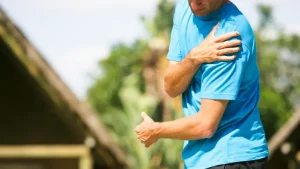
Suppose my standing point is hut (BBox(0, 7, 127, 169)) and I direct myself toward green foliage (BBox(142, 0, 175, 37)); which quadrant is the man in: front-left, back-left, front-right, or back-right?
back-right

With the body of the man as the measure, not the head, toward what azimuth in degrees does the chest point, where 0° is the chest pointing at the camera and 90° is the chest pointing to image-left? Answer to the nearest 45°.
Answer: approximately 45°

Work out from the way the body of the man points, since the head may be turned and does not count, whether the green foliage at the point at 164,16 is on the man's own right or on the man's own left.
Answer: on the man's own right

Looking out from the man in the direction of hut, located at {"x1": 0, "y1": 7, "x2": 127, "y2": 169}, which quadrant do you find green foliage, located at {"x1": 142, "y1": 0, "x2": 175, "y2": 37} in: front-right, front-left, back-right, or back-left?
front-right

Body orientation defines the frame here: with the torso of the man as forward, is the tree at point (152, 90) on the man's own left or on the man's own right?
on the man's own right

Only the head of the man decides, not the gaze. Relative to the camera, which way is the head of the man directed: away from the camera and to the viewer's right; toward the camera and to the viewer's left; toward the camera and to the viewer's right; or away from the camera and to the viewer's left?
toward the camera and to the viewer's left
